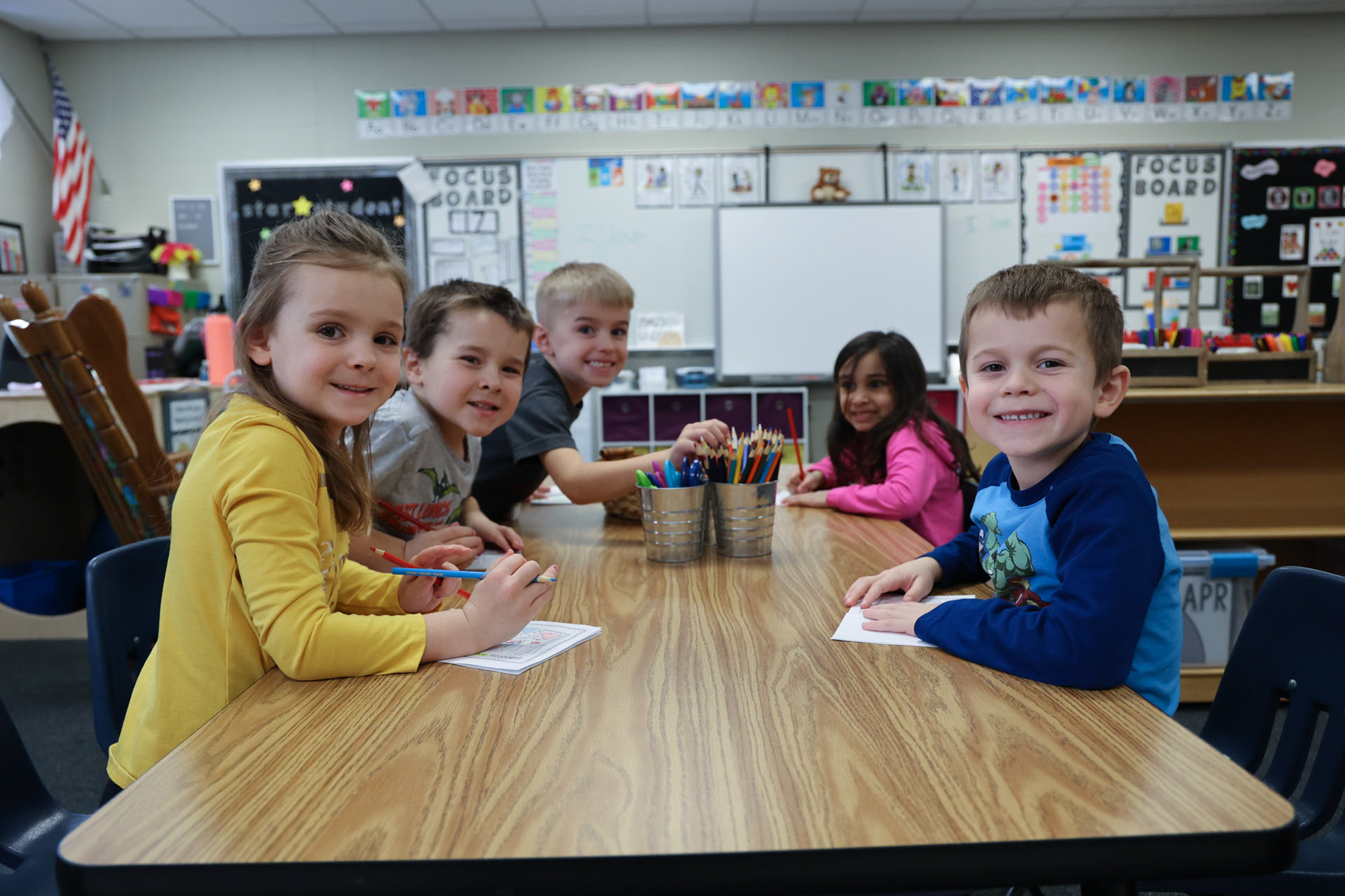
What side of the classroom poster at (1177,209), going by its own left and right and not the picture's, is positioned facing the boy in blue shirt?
front

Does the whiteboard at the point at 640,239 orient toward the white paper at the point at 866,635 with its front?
yes

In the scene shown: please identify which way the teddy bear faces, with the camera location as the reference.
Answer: facing the viewer

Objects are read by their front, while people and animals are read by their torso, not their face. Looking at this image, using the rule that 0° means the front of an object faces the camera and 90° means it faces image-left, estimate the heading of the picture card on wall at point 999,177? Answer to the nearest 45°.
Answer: approximately 0°

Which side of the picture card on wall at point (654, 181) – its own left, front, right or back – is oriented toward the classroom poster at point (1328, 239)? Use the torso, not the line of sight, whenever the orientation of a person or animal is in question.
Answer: left

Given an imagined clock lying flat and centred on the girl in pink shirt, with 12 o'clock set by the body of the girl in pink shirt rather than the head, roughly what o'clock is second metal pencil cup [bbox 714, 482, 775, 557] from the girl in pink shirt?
The second metal pencil cup is roughly at 11 o'clock from the girl in pink shirt.

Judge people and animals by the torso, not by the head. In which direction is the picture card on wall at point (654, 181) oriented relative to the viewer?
toward the camera

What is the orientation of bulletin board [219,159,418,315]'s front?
toward the camera

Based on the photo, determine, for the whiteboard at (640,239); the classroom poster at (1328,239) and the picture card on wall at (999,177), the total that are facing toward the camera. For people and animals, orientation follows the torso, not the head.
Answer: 3

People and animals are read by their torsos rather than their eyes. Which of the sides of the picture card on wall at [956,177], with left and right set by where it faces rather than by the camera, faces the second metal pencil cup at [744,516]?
front

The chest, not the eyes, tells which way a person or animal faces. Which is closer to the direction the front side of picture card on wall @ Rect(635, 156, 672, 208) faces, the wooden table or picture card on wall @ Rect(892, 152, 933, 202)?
the wooden table

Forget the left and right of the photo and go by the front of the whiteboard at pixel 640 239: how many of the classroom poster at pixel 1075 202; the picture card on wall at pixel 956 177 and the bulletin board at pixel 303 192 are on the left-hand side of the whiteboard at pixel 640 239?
2

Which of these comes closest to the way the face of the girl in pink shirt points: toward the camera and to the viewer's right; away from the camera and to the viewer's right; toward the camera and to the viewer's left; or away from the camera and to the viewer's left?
toward the camera and to the viewer's left
